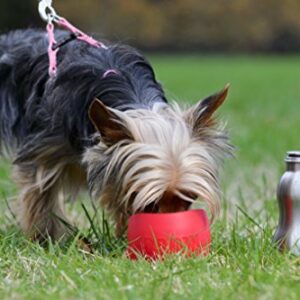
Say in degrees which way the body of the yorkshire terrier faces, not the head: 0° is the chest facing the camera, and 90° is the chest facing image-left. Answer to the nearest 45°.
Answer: approximately 315°

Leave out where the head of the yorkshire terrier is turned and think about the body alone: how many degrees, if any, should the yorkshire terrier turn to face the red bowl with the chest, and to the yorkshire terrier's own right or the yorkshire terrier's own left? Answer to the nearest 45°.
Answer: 0° — it already faces it

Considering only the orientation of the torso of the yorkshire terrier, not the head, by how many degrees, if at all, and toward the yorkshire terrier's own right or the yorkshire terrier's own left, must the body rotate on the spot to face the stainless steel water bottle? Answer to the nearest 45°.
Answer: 0° — it already faces it
